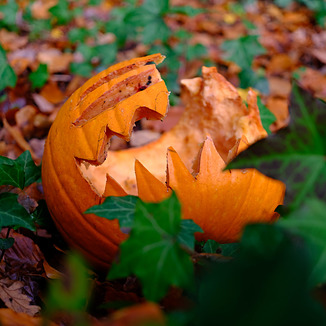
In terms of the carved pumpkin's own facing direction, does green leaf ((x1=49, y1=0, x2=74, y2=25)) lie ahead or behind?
behind

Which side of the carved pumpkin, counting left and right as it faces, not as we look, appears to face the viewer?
front

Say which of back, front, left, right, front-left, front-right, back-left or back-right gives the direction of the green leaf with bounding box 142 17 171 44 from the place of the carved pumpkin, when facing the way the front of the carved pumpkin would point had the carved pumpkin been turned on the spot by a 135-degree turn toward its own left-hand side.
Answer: front-left

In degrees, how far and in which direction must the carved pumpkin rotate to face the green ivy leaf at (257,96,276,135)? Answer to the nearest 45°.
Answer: approximately 135° to its left

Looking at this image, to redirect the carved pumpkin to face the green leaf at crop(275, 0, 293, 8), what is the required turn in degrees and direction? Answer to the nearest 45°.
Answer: approximately 180°

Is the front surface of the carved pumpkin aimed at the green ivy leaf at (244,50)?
no
